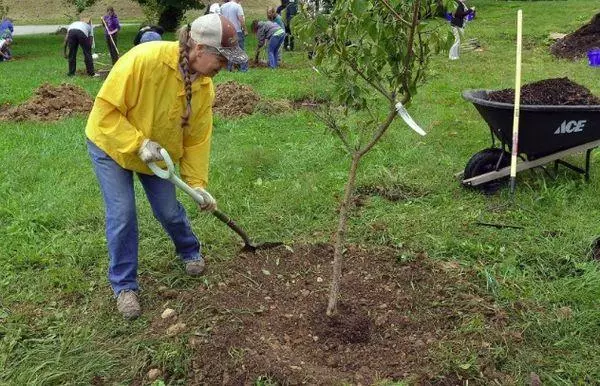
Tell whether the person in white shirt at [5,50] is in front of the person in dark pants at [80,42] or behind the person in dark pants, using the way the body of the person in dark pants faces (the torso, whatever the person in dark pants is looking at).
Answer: in front

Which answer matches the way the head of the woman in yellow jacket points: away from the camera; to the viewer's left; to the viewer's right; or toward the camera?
to the viewer's right

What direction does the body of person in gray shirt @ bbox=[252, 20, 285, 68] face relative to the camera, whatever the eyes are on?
to the viewer's left

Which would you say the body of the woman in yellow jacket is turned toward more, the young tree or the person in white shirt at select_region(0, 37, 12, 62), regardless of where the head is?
the young tree

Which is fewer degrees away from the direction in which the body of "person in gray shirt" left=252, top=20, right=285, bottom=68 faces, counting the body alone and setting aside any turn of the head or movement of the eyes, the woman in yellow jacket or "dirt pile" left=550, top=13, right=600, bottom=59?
the woman in yellow jacket

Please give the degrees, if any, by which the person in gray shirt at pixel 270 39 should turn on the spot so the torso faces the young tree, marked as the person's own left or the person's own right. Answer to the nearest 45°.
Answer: approximately 90° to the person's own left

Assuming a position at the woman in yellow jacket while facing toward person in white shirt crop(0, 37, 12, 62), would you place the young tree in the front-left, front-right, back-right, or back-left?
back-right

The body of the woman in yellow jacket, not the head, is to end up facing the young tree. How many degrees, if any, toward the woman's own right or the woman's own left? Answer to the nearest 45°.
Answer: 0° — they already face it

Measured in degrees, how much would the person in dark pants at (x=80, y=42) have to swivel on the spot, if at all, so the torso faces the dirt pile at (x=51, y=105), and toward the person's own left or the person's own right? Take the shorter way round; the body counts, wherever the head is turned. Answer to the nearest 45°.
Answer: approximately 180°

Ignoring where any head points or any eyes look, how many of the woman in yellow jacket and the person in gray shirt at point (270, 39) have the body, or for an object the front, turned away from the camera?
0

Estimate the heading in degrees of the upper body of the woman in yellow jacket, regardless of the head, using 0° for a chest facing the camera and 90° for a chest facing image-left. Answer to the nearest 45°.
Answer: approximately 315°

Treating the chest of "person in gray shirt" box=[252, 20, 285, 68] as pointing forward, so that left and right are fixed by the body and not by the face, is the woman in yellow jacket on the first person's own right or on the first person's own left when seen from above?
on the first person's own left

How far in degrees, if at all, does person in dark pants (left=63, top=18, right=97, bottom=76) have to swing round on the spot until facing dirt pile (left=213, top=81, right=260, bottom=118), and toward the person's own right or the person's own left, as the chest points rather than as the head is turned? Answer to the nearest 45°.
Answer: approximately 180°

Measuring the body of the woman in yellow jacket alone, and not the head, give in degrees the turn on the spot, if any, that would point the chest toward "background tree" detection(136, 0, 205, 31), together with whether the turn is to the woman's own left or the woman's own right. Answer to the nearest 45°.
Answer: approximately 135° to the woman's own left

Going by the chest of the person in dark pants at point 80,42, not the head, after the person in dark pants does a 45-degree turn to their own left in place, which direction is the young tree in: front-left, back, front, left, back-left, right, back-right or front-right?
back-left
